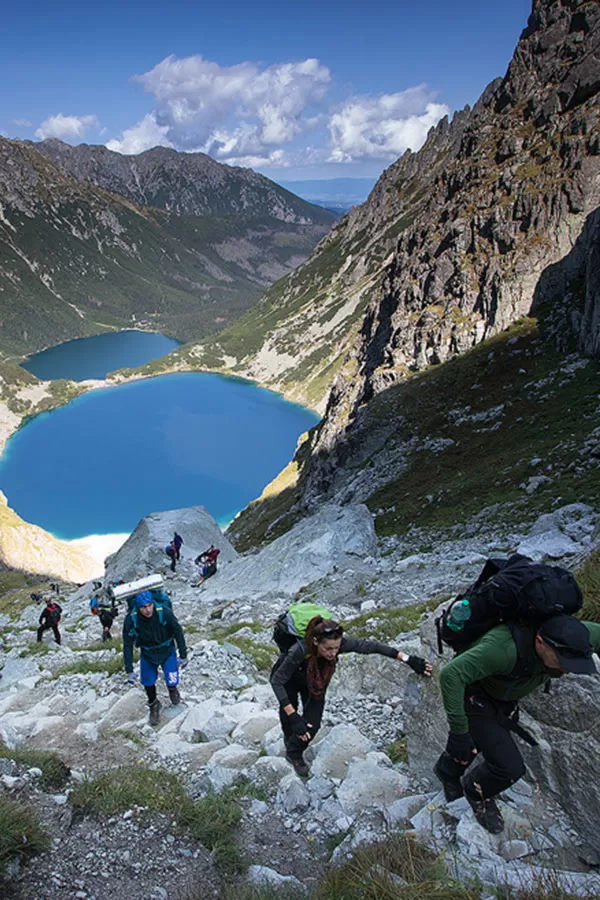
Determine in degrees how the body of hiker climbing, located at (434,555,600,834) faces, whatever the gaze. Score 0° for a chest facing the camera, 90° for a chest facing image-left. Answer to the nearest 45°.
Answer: approximately 315°

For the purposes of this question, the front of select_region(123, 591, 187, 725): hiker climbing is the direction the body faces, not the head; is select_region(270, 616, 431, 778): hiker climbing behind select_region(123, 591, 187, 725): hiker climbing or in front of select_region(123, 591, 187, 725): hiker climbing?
in front

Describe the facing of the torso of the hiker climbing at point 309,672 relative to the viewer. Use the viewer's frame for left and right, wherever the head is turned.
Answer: facing the viewer and to the right of the viewer

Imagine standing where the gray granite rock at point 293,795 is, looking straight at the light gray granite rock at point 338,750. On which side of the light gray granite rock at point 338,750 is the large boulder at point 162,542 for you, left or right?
left

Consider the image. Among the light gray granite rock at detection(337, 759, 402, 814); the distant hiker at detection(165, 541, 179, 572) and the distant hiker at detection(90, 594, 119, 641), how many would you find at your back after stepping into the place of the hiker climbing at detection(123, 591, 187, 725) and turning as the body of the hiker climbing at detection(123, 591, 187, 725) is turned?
2

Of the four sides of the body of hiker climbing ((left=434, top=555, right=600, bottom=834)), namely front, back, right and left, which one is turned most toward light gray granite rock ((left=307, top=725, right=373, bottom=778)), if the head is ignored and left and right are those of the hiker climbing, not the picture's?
back

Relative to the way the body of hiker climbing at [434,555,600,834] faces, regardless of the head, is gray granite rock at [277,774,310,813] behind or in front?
behind

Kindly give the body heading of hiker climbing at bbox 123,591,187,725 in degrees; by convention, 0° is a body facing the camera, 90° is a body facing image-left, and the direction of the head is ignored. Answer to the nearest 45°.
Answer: approximately 0°

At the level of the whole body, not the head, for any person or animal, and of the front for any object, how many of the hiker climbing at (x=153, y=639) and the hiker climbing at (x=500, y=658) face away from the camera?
0

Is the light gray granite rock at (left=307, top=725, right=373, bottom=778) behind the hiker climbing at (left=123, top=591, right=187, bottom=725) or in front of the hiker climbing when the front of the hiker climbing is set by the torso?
in front

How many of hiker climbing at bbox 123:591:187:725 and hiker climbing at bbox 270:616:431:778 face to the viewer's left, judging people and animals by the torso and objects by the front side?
0

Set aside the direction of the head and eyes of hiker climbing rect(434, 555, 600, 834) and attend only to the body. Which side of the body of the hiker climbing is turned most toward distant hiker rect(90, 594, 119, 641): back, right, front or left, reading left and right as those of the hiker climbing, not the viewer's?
back
